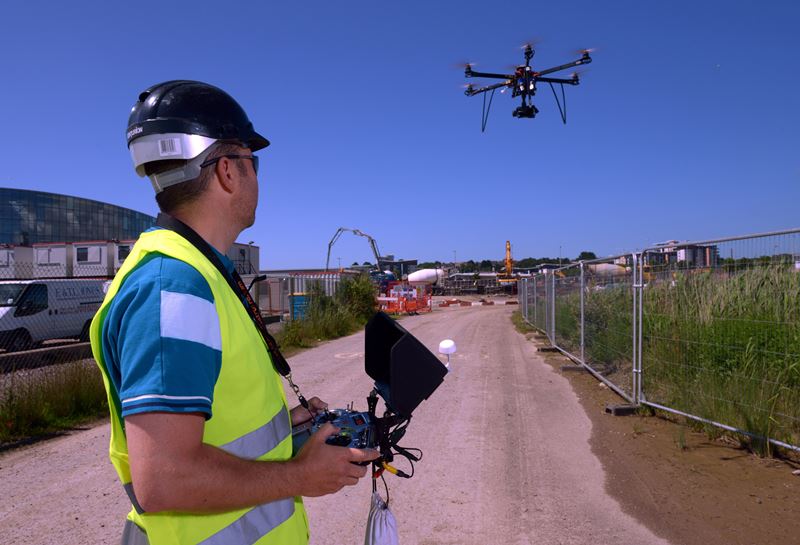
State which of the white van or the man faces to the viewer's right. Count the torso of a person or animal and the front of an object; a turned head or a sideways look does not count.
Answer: the man

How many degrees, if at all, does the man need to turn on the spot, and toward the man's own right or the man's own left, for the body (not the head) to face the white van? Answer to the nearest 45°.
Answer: approximately 90° to the man's own left

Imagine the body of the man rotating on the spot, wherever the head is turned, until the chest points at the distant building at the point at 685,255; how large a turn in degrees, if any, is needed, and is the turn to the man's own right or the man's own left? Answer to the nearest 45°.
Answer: approximately 45° to the man's own left

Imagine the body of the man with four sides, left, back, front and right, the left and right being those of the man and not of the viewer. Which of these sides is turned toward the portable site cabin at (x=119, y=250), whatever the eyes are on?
left

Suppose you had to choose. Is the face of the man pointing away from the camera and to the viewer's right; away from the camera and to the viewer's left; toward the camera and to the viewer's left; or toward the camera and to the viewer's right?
away from the camera and to the viewer's right

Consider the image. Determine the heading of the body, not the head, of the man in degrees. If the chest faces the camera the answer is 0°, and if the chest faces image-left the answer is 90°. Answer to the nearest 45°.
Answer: approximately 270°

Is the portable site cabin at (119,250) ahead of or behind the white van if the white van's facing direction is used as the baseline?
behind

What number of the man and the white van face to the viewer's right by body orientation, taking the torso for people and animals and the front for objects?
1

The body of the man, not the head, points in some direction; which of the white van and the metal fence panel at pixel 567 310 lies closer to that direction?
the metal fence panel

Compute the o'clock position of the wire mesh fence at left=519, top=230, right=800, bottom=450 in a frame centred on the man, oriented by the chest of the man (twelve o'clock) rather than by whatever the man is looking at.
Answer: The wire mesh fence is roughly at 11 o'clock from the man.

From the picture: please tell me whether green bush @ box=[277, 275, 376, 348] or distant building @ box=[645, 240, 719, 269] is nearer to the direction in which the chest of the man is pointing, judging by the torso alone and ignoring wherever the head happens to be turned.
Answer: the distant building

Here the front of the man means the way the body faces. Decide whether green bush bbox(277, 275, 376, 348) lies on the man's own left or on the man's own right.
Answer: on the man's own left
